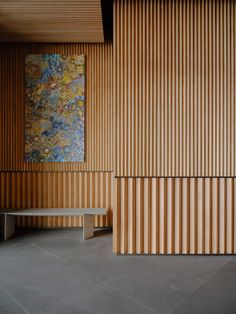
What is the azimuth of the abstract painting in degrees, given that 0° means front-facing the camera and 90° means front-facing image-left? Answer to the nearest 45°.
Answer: approximately 0°
